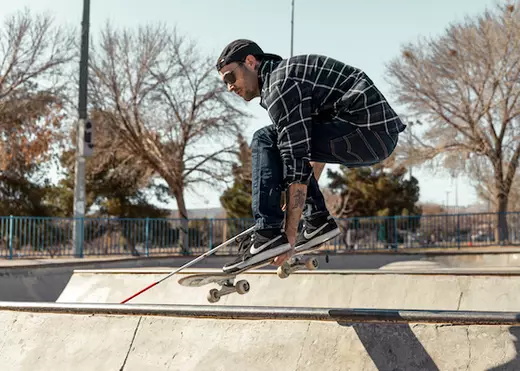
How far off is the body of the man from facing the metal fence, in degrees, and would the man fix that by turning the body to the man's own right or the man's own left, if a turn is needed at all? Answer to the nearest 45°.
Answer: approximately 90° to the man's own right

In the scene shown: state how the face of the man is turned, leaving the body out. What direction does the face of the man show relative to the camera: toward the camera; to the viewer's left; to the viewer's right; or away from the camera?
to the viewer's left

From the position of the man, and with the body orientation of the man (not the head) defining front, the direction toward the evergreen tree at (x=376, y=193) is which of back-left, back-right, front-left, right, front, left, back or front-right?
right

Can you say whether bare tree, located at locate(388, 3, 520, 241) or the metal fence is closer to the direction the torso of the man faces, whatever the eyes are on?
the metal fence

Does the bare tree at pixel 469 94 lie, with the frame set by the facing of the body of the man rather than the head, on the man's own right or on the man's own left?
on the man's own right

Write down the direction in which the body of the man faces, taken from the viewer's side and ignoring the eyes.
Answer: to the viewer's left
